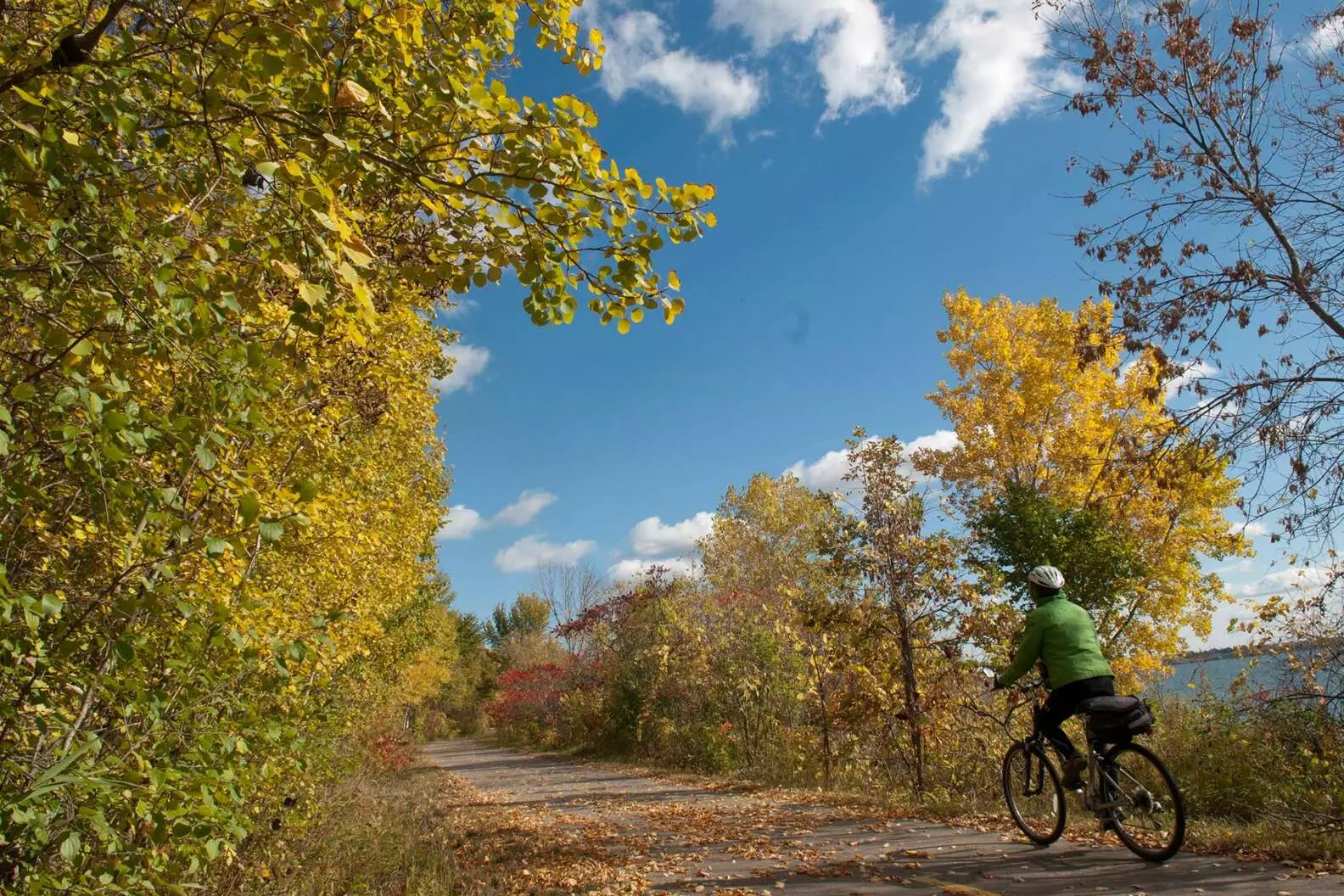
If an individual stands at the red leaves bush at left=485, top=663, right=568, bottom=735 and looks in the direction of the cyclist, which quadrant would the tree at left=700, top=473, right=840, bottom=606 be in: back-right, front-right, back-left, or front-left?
front-left

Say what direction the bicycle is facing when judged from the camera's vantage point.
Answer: facing away from the viewer and to the left of the viewer

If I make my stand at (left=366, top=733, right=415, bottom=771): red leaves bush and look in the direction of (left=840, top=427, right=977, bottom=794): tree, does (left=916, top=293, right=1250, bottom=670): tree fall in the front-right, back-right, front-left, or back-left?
front-left

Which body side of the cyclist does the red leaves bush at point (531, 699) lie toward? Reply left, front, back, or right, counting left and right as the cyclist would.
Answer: front

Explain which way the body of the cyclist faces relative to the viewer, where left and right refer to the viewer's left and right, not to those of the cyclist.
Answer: facing away from the viewer and to the left of the viewer

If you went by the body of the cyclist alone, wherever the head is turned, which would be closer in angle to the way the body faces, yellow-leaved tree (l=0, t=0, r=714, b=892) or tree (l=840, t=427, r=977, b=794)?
the tree

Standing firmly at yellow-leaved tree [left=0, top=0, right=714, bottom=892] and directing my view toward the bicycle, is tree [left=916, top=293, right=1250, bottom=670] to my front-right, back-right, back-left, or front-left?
front-left

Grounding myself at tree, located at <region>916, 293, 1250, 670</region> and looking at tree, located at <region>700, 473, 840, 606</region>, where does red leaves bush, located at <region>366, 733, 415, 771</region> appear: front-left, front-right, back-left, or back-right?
front-left

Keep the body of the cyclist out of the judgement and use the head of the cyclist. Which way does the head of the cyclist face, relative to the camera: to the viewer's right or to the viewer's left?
to the viewer's left

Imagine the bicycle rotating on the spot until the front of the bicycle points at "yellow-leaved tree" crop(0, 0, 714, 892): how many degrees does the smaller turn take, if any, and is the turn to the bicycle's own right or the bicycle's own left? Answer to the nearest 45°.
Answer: approximately 90° to the bicycle's own left

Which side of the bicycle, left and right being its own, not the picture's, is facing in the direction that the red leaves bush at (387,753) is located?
front
